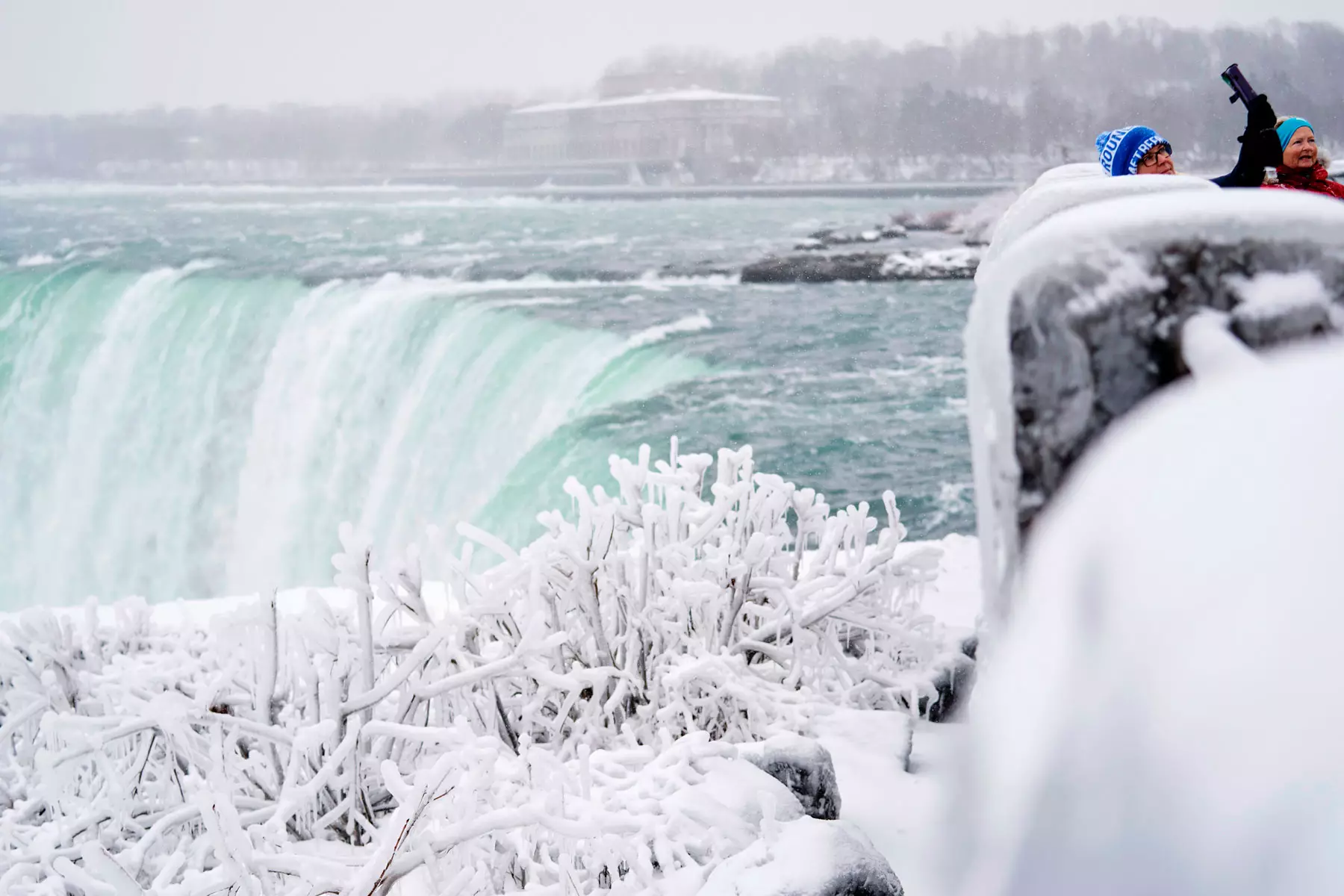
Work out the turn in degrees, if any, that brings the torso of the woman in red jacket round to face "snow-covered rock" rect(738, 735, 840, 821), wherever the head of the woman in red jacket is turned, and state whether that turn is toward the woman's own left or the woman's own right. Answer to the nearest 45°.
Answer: approximately 45° to the woman's own right

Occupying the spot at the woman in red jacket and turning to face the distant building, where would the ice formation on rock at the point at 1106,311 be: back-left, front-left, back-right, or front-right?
back-left

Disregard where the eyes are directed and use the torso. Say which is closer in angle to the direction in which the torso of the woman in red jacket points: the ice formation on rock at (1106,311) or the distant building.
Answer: the ice formation on rock

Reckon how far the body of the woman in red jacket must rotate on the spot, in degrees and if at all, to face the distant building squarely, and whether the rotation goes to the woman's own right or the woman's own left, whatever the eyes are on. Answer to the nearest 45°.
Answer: approximately 180°

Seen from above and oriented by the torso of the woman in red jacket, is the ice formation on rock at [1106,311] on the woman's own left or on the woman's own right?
on the woman's own right

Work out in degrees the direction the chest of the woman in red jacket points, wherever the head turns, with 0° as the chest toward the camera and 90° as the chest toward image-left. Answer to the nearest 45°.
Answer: approximately 315°

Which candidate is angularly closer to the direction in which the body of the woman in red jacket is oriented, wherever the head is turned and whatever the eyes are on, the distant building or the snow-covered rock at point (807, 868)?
the snow-covered rock

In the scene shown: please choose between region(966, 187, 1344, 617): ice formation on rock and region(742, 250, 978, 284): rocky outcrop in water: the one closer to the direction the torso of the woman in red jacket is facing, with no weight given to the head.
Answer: the ice formation on rock

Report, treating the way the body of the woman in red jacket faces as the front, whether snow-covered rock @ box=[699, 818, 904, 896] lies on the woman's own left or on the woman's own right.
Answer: on the woman's own right
